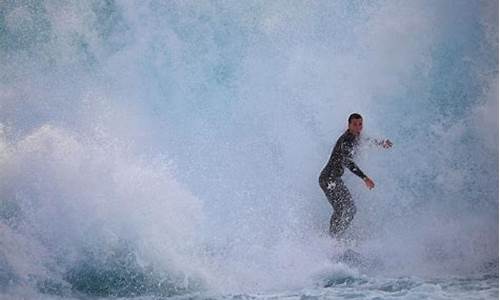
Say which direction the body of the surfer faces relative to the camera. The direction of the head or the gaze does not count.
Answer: to the viewer's right
